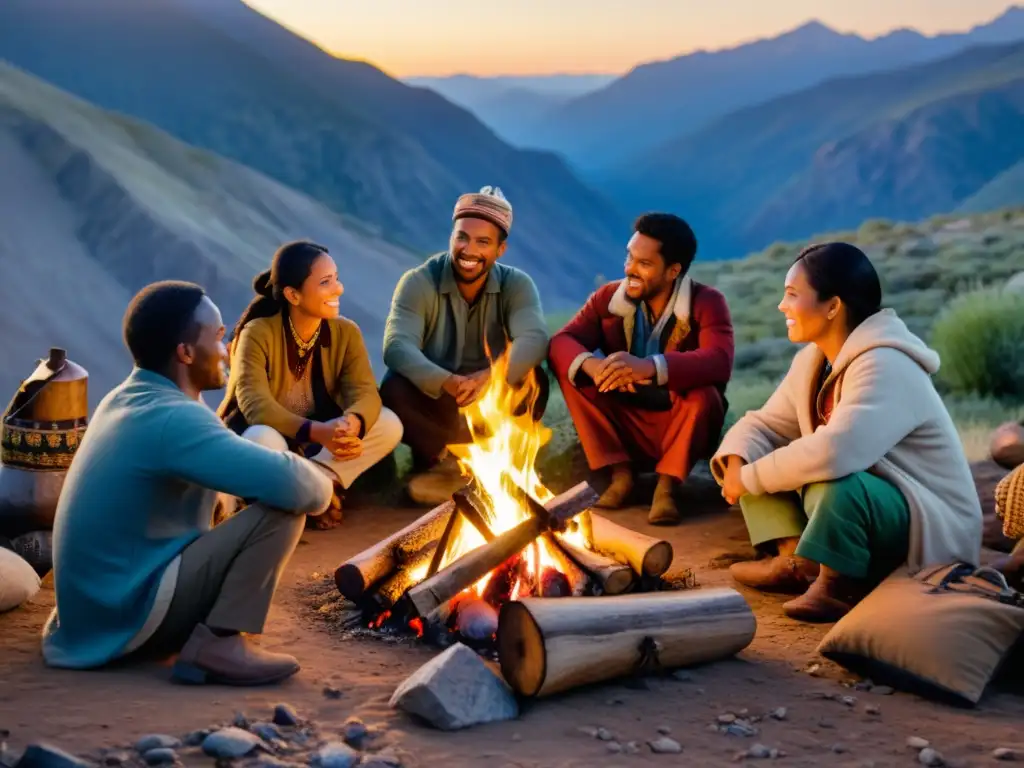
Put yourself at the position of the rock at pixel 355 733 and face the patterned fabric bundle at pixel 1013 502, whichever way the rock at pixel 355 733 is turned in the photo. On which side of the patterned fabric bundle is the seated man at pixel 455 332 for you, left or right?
left

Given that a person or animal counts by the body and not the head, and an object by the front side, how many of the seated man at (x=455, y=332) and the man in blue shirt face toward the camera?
1

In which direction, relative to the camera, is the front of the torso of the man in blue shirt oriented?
to the viewer's right

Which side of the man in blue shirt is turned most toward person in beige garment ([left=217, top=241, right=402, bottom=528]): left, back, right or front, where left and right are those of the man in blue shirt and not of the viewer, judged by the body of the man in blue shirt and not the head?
left

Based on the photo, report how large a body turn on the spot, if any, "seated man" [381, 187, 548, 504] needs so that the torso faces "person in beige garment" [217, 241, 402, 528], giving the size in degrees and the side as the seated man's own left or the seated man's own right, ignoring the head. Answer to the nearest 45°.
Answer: approximately 45° to the seated man's own right

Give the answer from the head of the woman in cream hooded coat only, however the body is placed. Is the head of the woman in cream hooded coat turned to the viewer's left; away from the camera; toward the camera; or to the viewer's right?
to the viewer's left

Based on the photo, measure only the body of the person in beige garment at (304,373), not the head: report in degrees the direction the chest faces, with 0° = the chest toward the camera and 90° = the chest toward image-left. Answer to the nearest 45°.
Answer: approximately 315°

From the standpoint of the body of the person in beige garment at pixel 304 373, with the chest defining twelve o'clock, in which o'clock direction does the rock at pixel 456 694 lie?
The rock is roughly at 1 o'clock from the person in beige garment.

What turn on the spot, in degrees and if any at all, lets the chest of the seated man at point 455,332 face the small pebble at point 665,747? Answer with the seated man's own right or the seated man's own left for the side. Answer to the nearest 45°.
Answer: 0° — they already face it

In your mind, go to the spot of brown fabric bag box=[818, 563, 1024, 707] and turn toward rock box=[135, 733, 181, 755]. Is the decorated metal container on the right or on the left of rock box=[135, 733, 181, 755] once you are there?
right

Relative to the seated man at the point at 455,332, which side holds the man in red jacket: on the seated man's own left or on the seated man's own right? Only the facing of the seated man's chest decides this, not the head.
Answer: on the seated man's own left
